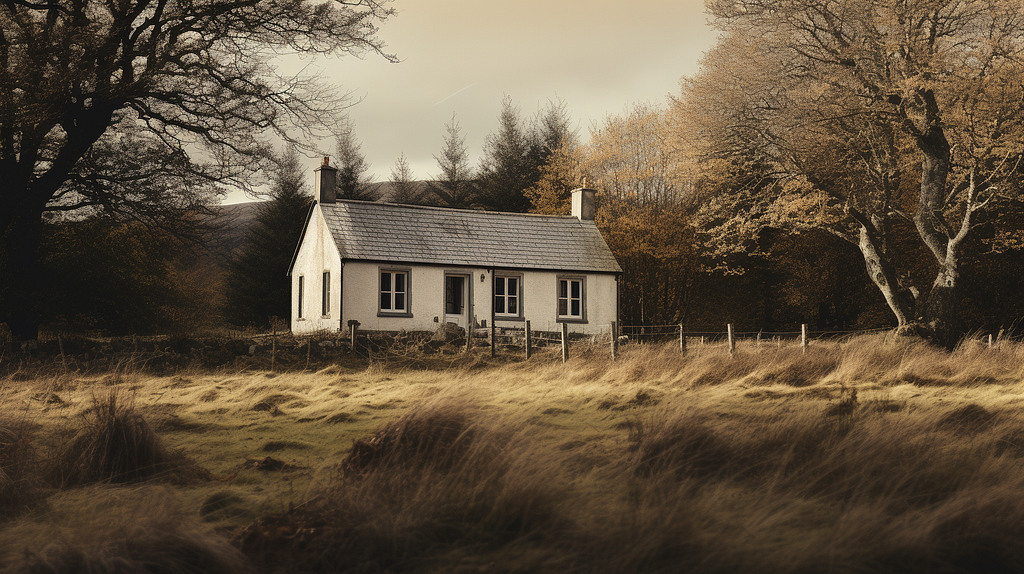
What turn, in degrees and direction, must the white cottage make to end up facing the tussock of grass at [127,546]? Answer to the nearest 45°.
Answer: approximately 45° to its right

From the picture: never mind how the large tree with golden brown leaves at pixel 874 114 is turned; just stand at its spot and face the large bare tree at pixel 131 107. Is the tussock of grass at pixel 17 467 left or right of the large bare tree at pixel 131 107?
left

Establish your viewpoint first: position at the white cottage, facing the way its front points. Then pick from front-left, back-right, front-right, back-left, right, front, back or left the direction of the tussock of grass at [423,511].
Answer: front-right

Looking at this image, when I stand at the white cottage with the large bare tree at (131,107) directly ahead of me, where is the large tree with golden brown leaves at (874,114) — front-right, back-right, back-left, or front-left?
back-left

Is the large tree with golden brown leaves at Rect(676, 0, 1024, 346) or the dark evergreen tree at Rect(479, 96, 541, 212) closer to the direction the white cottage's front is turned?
the large tree with golden brown leaves

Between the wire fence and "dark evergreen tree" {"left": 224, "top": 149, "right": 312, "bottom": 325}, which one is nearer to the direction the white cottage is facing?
the wire fence

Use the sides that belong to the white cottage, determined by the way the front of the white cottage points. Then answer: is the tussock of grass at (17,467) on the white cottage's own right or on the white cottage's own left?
on the white cottage's own right

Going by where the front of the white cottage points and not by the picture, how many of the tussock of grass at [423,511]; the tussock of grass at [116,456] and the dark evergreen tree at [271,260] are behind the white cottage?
1

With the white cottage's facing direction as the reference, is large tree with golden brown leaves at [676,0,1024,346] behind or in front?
in front

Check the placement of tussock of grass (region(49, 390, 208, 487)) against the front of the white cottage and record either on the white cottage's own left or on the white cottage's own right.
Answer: on the white cottage's own right

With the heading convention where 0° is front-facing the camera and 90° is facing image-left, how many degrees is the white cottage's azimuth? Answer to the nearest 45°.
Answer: approximately 315°

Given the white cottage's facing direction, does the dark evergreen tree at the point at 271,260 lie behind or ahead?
behind

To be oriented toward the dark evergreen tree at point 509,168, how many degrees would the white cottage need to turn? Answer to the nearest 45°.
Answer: approximately 135° to its left
